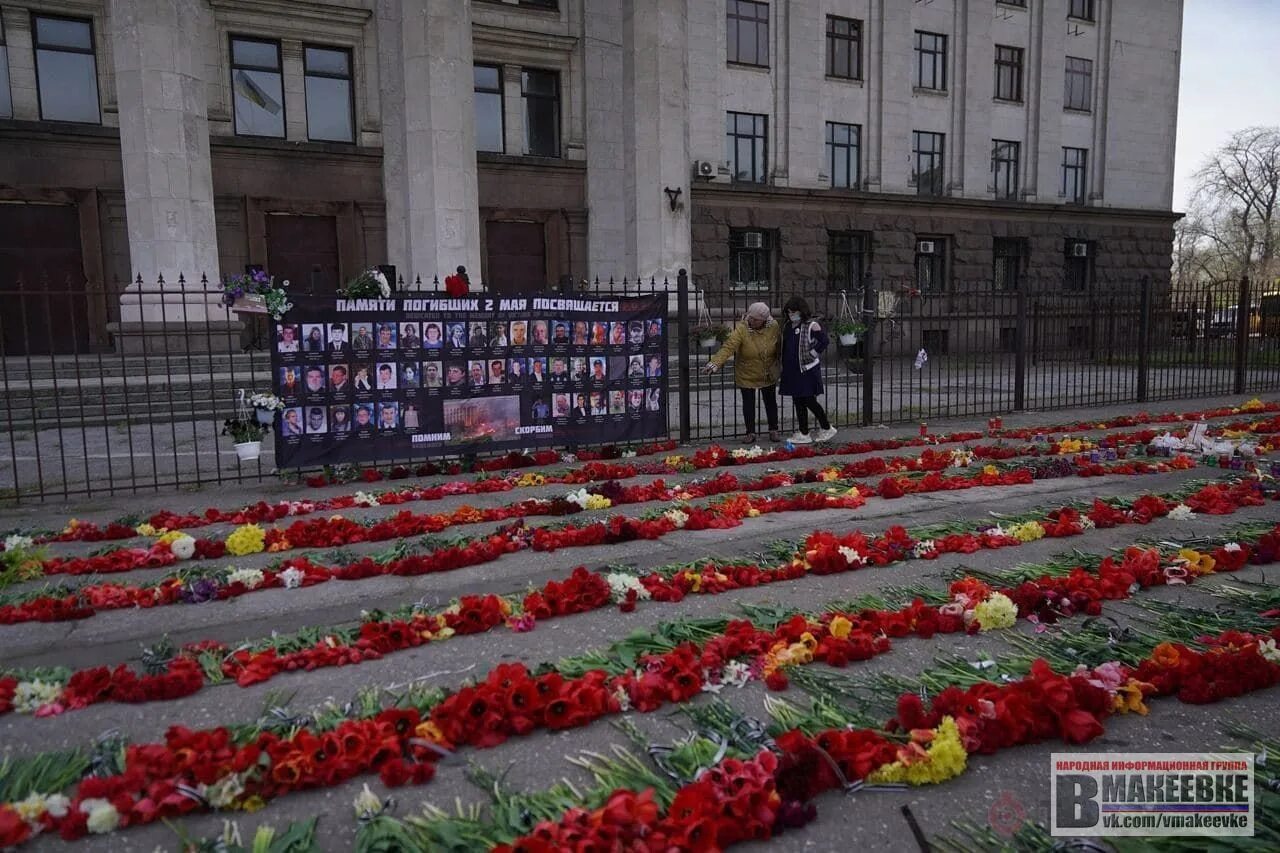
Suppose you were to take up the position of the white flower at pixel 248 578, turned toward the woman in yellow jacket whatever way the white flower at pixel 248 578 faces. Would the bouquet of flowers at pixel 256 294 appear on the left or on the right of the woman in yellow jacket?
left

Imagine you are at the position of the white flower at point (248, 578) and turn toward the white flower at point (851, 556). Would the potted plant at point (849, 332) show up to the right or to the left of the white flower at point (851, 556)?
left

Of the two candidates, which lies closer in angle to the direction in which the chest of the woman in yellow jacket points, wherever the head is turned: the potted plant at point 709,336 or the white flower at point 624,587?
the white flower

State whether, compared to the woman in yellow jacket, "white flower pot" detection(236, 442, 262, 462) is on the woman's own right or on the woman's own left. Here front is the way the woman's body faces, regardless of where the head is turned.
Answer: on the woman's own right

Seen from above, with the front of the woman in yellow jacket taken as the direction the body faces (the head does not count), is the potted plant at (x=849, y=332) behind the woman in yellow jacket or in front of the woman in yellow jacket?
behind

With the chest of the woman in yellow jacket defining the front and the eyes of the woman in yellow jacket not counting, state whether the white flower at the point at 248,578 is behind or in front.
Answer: in front

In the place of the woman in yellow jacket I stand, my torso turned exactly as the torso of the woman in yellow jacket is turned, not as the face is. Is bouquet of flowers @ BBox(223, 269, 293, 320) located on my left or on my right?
on my right
